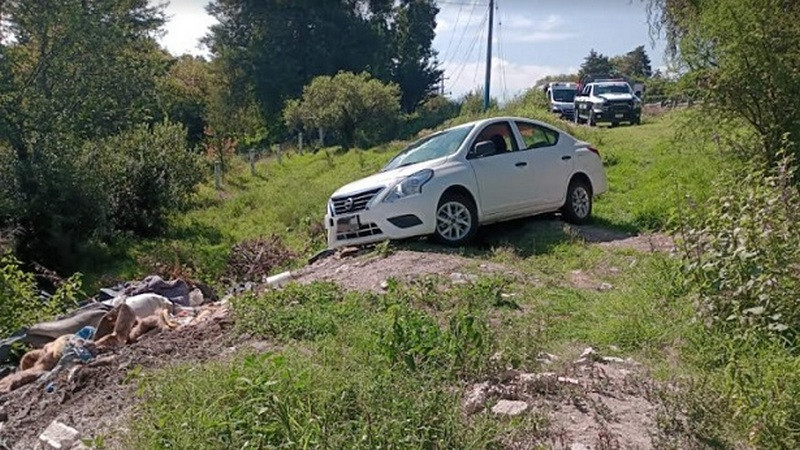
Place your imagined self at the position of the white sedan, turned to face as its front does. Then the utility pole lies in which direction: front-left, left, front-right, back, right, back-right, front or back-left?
back-right

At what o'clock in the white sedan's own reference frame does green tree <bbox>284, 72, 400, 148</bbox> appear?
The green tree is roughly at 4 o'clock from the white sedan.

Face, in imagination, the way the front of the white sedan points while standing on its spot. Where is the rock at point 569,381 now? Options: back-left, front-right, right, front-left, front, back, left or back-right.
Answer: front-left

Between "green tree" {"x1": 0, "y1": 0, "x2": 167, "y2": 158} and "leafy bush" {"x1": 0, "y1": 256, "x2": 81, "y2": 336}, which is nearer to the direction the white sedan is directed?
the leafy bush

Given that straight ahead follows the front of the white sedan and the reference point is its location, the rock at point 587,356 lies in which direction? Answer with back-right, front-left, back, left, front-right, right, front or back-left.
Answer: front-left

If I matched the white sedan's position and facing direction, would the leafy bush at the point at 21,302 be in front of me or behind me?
in front

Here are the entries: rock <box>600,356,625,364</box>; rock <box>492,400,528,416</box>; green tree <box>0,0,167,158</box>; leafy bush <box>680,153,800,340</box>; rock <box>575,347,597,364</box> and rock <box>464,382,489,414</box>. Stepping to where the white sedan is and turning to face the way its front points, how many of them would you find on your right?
1

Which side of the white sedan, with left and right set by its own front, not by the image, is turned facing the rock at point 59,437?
front

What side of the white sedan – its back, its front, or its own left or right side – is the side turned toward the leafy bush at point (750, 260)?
left

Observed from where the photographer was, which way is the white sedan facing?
facing the viewer and to the left of the viewer

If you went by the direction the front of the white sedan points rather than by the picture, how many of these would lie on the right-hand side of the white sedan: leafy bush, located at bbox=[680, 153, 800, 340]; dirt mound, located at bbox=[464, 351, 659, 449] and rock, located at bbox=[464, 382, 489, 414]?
0

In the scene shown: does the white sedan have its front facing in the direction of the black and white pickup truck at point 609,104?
no

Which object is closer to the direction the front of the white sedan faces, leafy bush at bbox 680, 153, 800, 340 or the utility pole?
the leafy bush

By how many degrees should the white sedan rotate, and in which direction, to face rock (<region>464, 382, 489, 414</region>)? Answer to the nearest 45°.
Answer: approximately 45° to its left

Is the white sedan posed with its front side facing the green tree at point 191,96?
no
